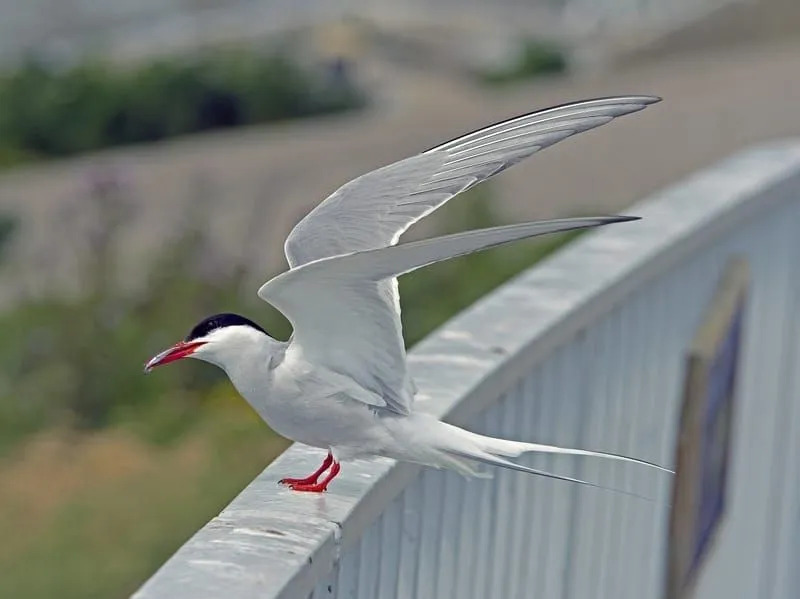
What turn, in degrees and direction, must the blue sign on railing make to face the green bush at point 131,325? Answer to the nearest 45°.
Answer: approximately 135° to its left

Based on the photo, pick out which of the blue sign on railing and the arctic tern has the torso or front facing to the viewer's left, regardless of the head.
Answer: the arctic tern

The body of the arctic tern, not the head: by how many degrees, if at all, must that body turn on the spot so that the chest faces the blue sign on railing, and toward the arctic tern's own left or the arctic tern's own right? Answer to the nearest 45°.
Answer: approximately 135° to the arctic tern's own right

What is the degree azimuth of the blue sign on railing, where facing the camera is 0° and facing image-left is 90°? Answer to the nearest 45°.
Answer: approximately 270°

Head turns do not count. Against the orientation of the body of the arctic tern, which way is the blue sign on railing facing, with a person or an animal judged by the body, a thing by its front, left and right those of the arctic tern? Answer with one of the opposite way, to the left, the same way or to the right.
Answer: the opposite way

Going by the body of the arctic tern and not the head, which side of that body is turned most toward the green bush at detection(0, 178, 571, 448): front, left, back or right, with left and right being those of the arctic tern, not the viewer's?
right

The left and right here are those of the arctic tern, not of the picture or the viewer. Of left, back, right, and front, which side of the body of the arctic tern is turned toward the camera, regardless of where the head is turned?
left

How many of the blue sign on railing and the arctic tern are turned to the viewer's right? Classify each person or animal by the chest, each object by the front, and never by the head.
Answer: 1
